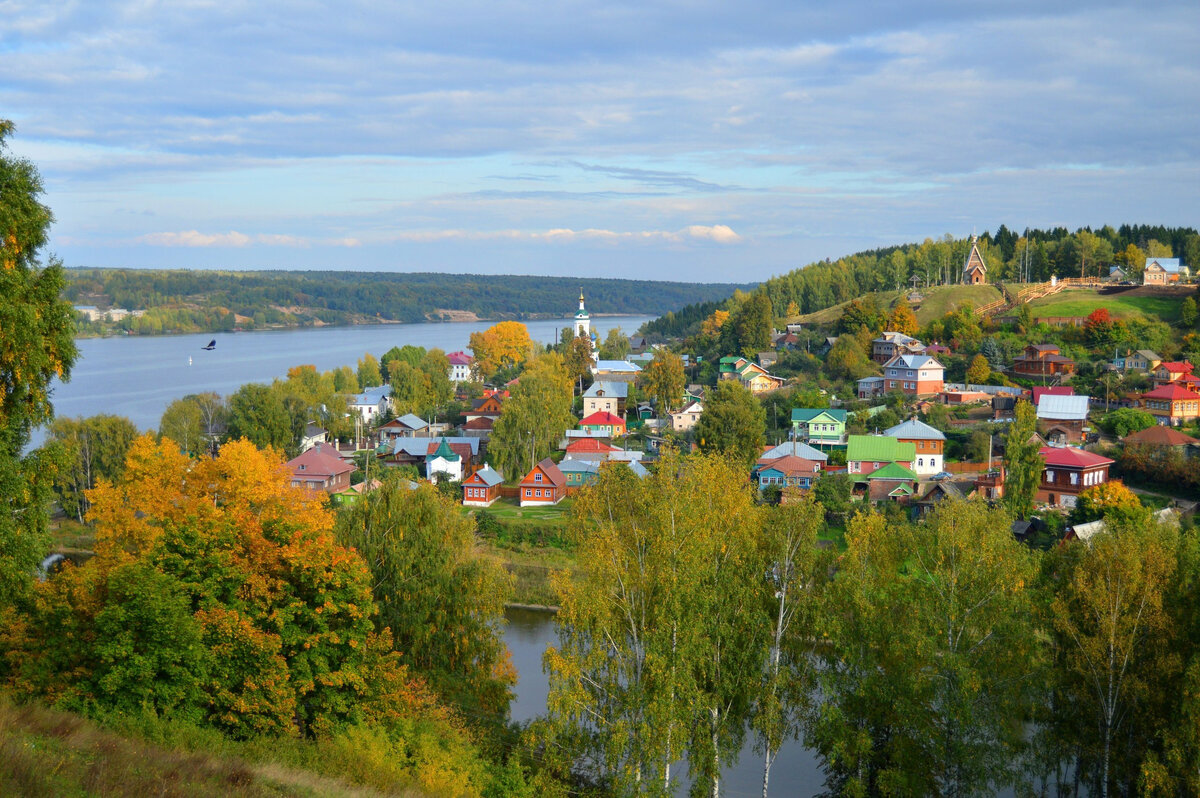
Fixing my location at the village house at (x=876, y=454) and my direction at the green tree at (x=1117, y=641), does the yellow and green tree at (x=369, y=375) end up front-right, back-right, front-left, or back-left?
back-right

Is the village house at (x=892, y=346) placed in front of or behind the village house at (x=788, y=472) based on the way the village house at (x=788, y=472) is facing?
behind

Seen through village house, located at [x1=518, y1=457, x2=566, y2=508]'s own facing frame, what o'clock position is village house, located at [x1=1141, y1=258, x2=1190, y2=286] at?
village house, located at [x1=1141, y1=258, x2=1190, y2=286] is roughly at 8 o'clock from village house, located at [x1=518, y1=457, x2=566, y2=508].

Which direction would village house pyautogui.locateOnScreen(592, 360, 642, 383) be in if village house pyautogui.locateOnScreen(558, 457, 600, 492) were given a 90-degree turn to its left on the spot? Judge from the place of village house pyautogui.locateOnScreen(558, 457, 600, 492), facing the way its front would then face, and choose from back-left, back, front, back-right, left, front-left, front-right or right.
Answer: back-left

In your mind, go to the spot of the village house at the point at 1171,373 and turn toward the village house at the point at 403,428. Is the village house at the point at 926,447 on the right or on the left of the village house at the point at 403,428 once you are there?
left

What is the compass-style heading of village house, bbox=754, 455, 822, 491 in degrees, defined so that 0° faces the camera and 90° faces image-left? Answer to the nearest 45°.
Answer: approximately 0°

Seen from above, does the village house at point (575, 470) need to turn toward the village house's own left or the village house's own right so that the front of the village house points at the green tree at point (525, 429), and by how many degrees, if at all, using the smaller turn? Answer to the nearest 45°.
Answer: approximately 90° to the village house's own right

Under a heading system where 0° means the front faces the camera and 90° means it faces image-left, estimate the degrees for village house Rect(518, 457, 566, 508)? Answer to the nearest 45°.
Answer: approximately 0°

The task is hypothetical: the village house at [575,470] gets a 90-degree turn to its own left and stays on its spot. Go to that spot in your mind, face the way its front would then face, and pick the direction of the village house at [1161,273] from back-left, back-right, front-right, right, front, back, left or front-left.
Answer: left

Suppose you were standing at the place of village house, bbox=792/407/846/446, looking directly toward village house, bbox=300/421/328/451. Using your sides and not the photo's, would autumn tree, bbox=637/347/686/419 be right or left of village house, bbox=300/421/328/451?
right

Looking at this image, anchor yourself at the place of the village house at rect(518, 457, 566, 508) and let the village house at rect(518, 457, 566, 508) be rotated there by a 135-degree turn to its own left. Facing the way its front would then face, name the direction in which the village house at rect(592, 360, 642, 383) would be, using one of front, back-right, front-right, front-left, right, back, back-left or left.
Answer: front-left

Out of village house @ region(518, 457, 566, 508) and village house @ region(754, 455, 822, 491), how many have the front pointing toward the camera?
2

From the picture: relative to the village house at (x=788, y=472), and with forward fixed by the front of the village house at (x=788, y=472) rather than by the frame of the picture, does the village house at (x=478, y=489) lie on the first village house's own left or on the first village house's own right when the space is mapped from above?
on the first village house's own right
